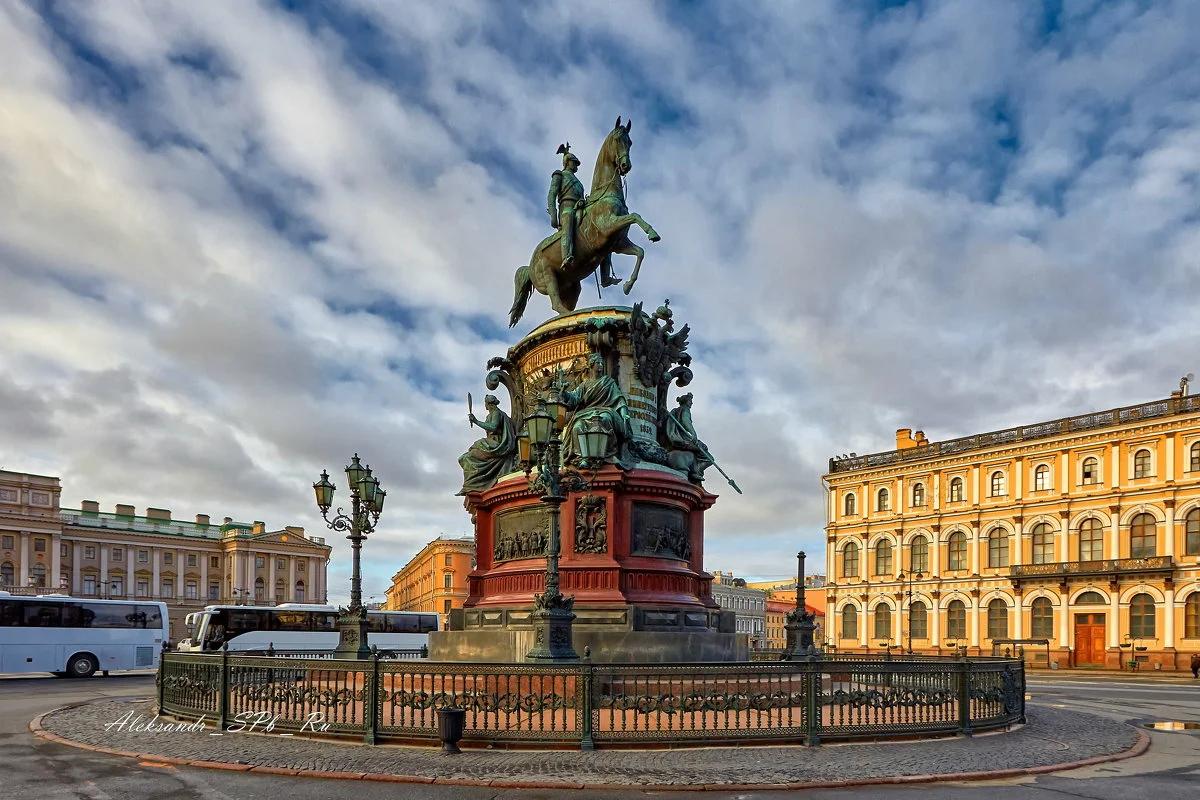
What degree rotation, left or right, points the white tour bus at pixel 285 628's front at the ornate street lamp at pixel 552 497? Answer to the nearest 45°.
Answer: approximately 90° to its left

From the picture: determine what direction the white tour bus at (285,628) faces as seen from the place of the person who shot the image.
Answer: facing to the left of the viewer

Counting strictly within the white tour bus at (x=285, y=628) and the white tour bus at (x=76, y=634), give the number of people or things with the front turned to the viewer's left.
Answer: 2

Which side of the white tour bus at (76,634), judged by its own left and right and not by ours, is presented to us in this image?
left

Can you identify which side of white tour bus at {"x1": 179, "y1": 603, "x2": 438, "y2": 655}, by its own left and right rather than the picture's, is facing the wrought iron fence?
left
